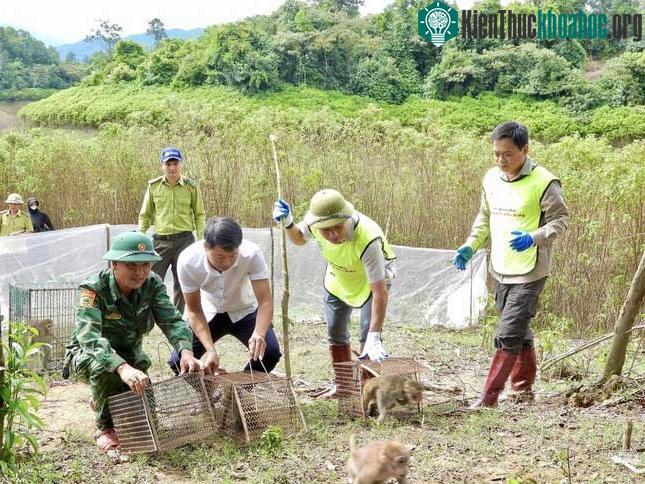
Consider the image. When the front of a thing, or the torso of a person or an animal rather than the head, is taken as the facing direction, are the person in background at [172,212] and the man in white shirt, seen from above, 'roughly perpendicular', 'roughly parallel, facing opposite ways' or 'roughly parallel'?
roughly parallel

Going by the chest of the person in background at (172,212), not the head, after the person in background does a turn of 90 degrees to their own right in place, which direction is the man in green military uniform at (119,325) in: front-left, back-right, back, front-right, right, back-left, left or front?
left

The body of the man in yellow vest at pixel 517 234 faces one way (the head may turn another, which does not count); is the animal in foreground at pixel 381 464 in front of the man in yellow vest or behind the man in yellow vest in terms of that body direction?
in front

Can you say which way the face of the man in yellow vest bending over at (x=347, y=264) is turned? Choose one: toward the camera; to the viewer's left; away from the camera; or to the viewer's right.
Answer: toward the camera

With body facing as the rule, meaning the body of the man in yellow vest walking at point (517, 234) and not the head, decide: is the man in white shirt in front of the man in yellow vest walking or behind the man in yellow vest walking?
in front

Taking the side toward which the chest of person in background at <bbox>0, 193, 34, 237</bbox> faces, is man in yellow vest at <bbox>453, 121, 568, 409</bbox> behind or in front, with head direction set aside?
in front

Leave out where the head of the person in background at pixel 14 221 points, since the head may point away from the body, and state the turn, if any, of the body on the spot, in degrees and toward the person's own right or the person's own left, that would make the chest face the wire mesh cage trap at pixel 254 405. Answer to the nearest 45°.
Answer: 0° — they already face it

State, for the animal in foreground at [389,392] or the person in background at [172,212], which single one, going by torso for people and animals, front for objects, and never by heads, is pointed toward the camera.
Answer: the person in background

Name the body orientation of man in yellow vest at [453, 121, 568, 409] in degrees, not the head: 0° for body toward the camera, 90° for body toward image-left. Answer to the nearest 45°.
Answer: approximately 45°

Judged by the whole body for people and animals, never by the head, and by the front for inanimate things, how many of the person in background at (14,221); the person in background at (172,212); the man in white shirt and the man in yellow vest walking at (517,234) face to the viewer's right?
0

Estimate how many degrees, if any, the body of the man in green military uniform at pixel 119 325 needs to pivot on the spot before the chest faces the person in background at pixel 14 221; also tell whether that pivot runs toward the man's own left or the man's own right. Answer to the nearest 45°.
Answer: approximately 135° to the man's own left

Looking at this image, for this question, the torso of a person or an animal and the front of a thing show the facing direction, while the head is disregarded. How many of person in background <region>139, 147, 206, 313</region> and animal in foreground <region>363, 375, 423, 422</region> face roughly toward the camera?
1

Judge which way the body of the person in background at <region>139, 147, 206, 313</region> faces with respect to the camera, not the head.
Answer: toward the camera

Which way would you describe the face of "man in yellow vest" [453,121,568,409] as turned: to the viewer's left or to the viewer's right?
to the viewer's left

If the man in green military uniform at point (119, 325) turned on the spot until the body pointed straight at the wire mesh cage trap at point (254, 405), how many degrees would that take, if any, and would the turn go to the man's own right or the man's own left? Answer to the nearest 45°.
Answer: approximately 45° to the man's own left

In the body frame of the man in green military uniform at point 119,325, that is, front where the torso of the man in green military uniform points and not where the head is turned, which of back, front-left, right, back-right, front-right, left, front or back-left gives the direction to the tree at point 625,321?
front-left
